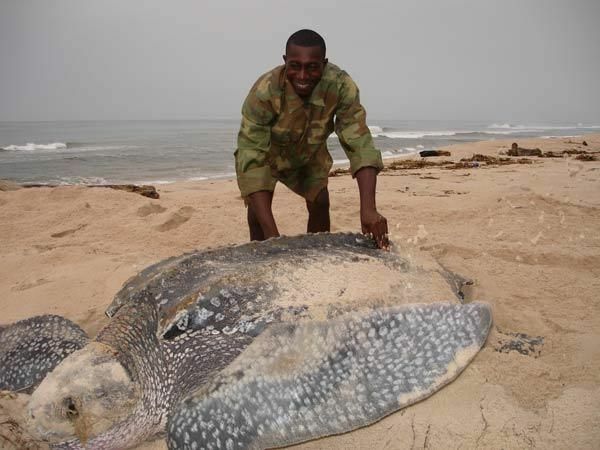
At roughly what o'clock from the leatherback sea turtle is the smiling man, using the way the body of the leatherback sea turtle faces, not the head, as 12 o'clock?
The smiling man is roughly at 5 o'clock from the leatherback sea turtle.

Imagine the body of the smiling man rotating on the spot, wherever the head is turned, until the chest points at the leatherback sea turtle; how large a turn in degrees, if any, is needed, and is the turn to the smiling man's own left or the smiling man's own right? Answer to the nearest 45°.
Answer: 0° — they already face it

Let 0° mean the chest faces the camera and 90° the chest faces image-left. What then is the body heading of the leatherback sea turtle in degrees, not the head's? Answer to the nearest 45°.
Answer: approximately 45°

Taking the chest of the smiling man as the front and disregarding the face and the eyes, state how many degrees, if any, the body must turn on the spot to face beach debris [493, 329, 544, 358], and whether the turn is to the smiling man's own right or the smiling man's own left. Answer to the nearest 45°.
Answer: approximately 45° to the smiling man's own left

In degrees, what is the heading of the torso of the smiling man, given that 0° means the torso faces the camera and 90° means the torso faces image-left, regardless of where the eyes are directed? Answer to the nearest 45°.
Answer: approximately 0°

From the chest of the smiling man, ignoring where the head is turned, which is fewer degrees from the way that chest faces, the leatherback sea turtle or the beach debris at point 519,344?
the leatherback sea turtle
